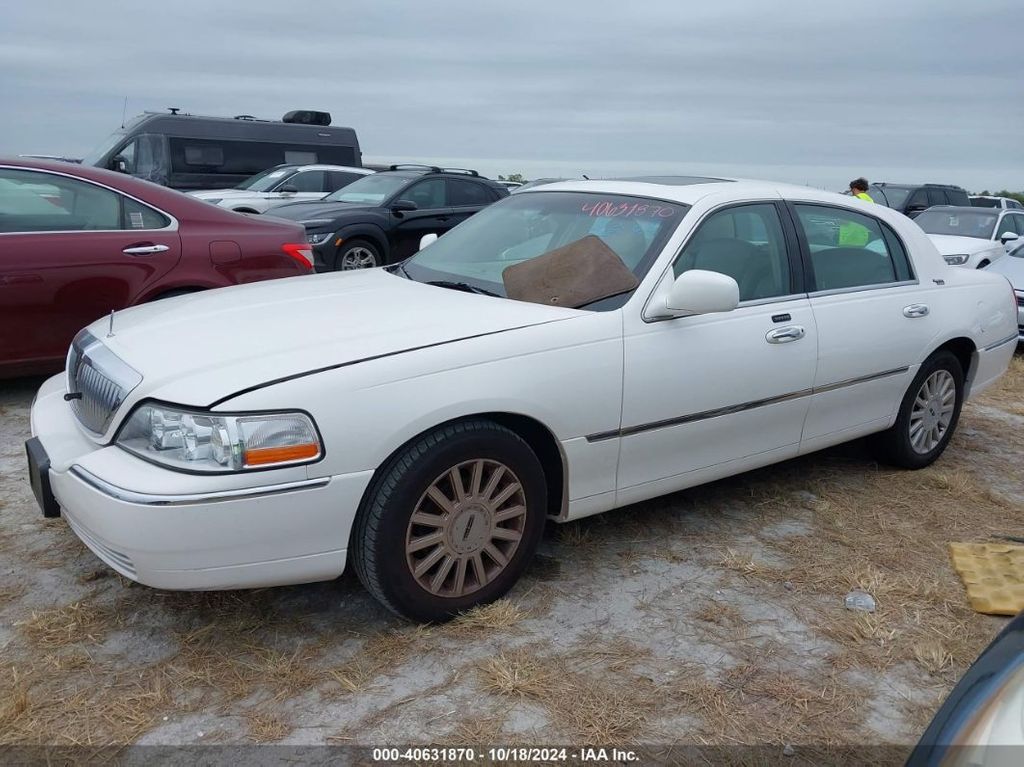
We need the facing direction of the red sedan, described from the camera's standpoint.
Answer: facing to the left of the viewer

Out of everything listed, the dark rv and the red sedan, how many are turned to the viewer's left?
2

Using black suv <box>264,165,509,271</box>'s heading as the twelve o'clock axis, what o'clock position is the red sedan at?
The red sedan is roughly at 11 o'clock from the black suv.

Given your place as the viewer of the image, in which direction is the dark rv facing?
facing to the left of the viewer

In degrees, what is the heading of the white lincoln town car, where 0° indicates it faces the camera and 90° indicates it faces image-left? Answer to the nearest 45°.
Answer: approximately 45°
